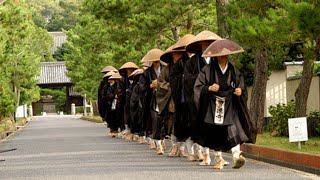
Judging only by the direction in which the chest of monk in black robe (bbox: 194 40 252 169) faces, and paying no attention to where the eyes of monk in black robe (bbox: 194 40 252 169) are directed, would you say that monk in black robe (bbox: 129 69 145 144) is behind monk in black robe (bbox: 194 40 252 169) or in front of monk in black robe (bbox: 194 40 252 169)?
behind

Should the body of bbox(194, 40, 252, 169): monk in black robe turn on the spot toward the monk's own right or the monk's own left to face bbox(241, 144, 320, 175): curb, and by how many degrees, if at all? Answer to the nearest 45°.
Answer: approximately 135° to the monk's own left

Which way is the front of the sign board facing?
toward the camera

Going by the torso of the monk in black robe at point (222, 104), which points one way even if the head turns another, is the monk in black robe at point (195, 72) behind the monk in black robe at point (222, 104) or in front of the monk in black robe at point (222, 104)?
behind

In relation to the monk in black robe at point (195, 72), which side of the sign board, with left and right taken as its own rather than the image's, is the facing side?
right

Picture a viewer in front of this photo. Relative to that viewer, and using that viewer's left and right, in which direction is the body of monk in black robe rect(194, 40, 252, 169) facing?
facing the viewer

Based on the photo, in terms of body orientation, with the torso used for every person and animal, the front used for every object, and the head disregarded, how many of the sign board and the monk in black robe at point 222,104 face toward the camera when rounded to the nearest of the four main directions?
2
